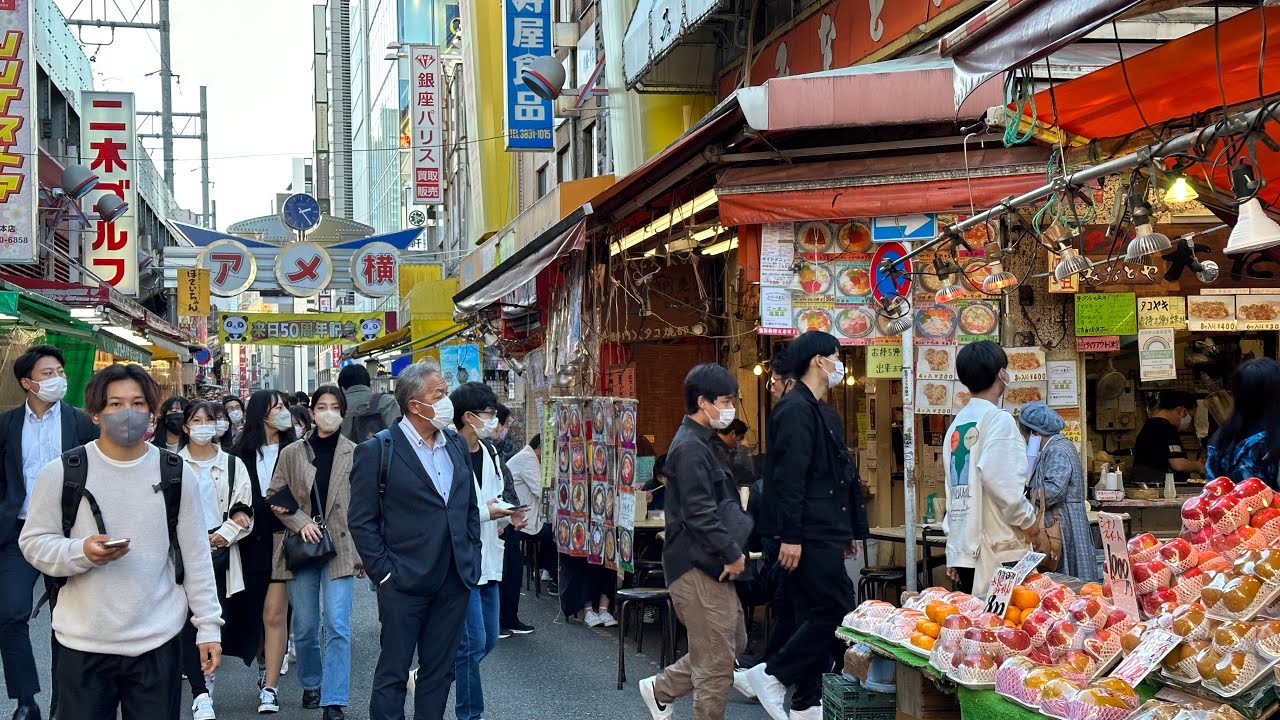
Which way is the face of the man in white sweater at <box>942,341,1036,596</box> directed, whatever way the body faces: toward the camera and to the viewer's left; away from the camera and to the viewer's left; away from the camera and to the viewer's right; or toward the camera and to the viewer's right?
away from the camera and to the viewer's right

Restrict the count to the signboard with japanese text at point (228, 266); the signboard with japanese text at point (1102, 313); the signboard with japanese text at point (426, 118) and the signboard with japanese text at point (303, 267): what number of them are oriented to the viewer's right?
0

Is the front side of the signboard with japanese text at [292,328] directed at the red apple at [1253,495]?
yes

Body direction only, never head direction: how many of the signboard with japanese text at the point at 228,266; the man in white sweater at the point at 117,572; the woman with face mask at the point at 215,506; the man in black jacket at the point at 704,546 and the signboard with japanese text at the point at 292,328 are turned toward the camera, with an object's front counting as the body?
4

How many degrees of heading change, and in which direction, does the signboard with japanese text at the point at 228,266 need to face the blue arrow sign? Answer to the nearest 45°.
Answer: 0° — it already faces it

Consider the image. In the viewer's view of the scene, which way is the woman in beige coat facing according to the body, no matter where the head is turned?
toward the camera

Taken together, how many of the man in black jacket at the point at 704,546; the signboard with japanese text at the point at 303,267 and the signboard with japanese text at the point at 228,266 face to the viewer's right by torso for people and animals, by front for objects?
1

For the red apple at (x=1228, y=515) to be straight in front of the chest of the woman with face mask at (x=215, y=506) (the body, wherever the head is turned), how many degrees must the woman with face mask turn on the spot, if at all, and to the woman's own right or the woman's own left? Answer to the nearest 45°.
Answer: approximately 45° to the woman's own left

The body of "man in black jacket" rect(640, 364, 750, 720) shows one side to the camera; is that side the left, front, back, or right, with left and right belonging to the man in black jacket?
right

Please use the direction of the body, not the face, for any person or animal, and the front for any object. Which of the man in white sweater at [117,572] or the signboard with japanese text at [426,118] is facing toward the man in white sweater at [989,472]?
the signboard with japanese text

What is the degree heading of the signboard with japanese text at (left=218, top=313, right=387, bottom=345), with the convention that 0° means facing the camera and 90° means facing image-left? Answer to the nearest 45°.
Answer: approximately 0°

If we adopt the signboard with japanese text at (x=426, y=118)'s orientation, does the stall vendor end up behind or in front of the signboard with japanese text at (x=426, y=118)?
in front

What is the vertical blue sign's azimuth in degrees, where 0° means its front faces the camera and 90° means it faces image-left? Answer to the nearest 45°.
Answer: approximately 0°

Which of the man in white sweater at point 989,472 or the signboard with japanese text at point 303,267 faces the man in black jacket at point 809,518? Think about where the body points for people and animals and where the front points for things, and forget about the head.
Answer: the signboard with japanese text

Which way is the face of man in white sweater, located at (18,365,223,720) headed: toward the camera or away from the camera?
toward the camera

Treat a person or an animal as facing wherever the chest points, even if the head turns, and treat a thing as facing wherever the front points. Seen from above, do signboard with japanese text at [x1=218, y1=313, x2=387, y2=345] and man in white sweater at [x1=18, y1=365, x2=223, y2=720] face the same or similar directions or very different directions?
same or similar directions

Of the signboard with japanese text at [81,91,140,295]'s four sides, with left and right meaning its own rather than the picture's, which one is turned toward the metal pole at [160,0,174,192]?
back

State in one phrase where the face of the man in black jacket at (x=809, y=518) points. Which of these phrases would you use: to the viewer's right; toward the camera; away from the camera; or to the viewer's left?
to the viewer's right
